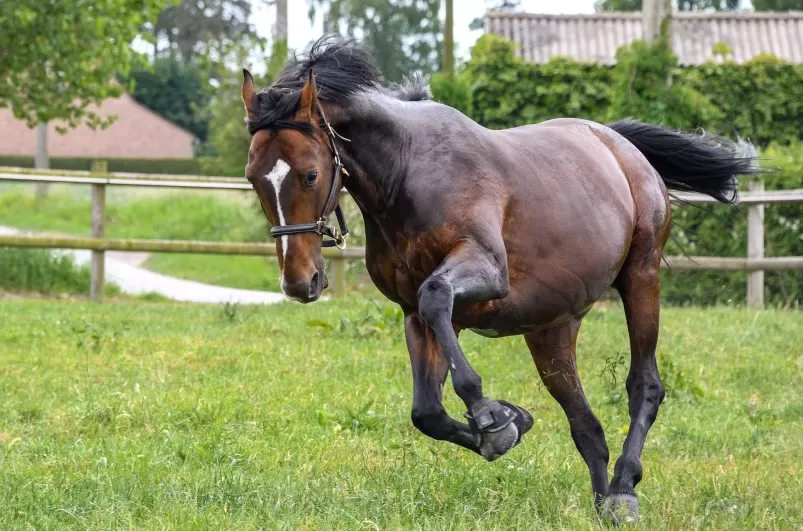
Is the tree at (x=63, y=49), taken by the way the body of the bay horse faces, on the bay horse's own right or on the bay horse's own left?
on the bay horse's own right

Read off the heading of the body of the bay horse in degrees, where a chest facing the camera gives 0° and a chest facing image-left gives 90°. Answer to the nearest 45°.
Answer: approximately 45°

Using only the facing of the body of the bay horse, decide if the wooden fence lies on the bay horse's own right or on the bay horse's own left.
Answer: on the bay horse's own right
